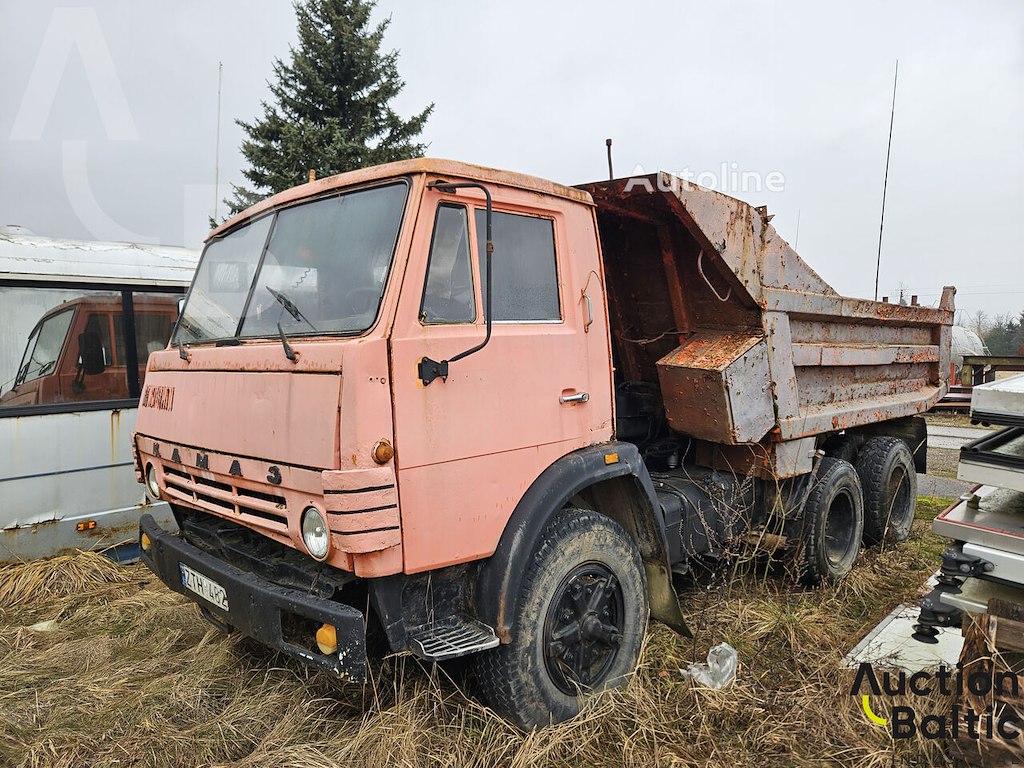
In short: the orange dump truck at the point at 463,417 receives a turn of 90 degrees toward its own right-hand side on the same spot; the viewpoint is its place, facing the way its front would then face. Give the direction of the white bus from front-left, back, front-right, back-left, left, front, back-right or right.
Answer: front

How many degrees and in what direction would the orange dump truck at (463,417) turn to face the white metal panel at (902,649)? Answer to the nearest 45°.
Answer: approximately 135° to its left

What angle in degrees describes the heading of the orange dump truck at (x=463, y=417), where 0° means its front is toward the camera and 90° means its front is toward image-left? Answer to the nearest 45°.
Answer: approximately 45°

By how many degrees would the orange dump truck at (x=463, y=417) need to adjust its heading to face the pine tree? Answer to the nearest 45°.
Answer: approximately 135° to its right

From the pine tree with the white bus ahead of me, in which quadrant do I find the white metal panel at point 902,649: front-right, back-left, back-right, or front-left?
front-left
